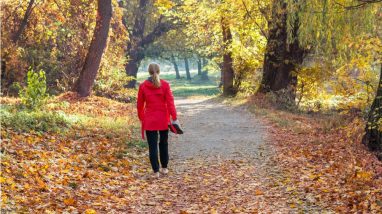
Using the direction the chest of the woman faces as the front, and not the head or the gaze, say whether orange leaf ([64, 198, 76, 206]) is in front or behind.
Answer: behind

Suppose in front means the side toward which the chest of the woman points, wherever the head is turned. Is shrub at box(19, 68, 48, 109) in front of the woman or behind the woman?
in front

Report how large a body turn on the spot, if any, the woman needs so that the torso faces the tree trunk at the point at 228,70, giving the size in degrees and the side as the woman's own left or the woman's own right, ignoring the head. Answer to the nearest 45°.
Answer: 0° — they already face it

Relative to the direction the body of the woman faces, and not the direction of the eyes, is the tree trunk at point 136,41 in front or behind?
in front

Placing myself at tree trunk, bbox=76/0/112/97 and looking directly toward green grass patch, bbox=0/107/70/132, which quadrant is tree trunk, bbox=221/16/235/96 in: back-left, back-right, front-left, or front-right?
back-left

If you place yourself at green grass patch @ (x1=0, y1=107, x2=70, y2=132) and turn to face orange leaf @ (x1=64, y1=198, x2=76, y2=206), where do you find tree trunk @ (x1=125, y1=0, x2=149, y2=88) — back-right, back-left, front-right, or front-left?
back-left

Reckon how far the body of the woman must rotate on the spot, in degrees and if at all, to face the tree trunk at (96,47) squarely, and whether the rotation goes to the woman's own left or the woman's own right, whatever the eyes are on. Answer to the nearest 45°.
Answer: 0° — they already face it

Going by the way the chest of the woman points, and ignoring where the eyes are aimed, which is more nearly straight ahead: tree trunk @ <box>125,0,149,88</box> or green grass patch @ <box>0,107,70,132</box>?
the tree trunk

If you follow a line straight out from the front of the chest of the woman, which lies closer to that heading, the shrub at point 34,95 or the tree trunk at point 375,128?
the shrub

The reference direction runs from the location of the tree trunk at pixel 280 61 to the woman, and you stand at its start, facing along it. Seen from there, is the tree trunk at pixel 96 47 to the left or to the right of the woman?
right

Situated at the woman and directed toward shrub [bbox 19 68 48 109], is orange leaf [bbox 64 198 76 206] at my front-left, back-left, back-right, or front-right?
back-left

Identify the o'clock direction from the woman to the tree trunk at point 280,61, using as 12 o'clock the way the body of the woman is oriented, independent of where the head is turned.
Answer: The tree trunk is roughly at 1 o'clock from the woman.

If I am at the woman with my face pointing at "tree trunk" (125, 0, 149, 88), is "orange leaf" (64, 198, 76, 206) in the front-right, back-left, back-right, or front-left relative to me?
back-left

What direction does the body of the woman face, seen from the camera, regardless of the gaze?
away from the camera
